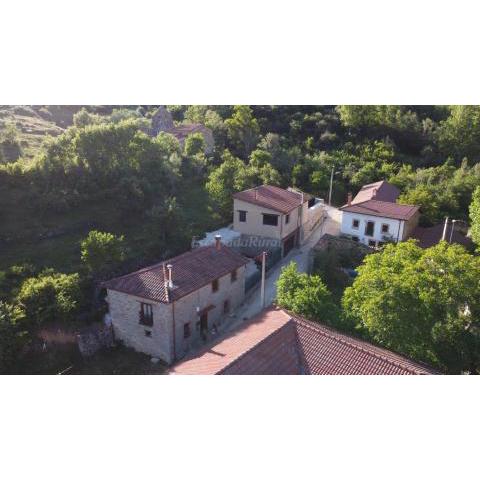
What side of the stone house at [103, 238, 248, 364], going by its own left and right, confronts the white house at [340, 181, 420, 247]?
left

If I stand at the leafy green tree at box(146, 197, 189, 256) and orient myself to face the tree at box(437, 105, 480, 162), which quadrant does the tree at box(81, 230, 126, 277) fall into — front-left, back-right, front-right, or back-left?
back-right

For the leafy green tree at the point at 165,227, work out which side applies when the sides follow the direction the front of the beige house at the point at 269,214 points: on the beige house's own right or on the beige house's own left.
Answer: on the beige house's own right

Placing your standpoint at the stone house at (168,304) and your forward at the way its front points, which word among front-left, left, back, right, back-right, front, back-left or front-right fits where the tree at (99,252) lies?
back

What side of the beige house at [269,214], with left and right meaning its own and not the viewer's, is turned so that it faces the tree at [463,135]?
left

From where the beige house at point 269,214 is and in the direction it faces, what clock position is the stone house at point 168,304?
the stone house at point 168,304 is roughly at 2 o'clock from the beige house at point 269,214.

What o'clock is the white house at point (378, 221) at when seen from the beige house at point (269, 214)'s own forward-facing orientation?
the white house at point (378, 221) is roughly at 10 o'clock from the beige house at point (269, 214).

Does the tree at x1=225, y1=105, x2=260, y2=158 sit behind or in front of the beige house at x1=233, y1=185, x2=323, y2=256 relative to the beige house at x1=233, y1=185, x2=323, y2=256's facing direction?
behind

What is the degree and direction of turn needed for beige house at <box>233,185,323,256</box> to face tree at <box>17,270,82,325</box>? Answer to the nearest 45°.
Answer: approximately 90° to its right

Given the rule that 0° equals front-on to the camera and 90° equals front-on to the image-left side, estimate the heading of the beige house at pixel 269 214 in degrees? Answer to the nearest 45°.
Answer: approximately 315°

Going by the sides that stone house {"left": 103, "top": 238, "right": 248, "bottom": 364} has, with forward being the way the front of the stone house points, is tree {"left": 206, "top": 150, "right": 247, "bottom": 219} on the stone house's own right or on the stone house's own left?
on the stone house's own left

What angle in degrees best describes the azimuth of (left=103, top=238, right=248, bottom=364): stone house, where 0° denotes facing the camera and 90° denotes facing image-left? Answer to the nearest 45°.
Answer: approximately 315°

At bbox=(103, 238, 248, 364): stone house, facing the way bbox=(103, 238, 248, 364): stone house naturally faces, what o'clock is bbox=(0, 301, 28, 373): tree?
The tree is roughly at 4 o'clock from the stone house.
